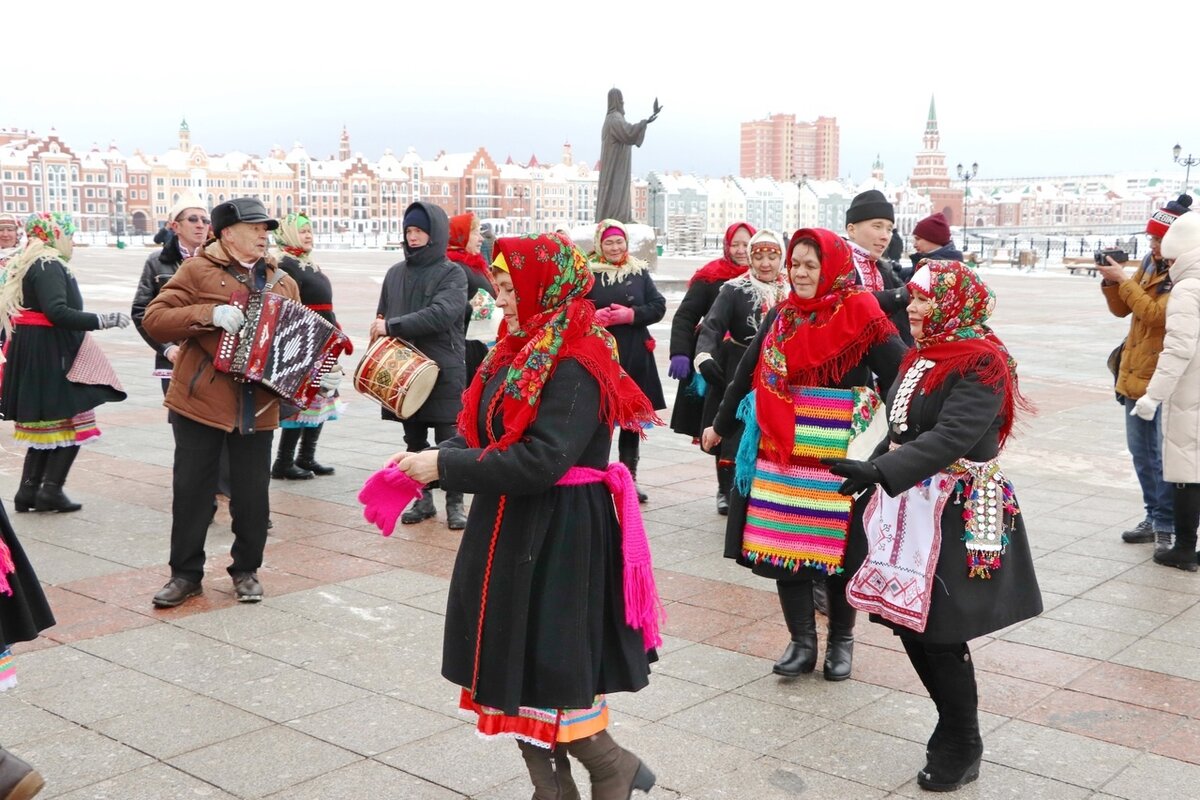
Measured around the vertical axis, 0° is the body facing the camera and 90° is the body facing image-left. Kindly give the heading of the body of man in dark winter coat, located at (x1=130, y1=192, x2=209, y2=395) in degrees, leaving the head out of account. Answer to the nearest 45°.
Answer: approximately 315°

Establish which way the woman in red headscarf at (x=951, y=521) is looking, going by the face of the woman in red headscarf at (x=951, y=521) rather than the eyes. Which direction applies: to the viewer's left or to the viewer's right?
to the viewer's left

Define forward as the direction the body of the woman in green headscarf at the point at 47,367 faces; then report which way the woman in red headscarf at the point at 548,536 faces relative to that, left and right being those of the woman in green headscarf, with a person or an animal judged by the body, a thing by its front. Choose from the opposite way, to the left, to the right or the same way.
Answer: the opposite way

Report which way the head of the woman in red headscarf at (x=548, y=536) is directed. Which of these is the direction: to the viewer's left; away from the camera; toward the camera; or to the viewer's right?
to the viewer's left

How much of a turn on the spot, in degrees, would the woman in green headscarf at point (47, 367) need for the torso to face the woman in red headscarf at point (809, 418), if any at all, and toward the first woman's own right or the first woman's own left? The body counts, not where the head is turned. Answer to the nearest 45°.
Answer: approximately 45° to the first woman's own right

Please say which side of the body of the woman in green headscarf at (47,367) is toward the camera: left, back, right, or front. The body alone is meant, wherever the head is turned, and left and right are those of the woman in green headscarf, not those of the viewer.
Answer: right

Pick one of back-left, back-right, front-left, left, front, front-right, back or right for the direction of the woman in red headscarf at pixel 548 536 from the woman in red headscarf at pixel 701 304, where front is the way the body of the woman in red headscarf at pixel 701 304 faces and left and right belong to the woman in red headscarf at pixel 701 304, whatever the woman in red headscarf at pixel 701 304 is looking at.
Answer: front-right

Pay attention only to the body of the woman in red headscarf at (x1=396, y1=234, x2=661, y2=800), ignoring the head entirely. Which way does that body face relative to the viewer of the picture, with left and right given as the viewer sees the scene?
facing to the left of the viewer

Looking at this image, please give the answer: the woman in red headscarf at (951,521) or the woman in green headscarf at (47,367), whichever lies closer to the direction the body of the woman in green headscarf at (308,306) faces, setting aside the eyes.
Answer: the woman in red headscarf
